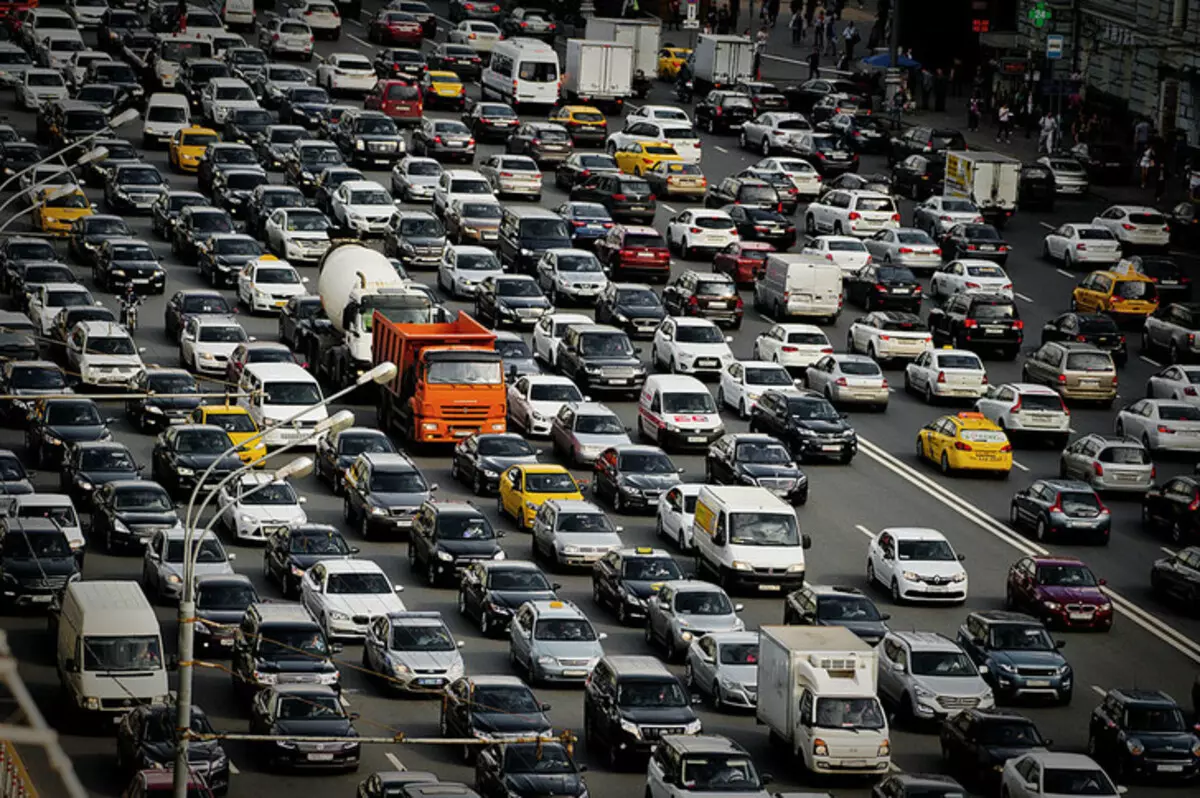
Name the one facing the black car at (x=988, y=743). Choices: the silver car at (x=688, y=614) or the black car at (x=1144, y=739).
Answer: the silver car

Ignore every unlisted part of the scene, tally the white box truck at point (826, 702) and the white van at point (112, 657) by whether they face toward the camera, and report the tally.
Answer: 2

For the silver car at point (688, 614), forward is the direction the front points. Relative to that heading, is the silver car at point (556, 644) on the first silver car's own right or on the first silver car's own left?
on the first silver car's own right

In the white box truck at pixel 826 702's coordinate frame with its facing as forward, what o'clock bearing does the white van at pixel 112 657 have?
The white van is roughly at 3 o'clock from the white box truck.

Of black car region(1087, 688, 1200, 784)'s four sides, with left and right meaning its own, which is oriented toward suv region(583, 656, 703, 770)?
right

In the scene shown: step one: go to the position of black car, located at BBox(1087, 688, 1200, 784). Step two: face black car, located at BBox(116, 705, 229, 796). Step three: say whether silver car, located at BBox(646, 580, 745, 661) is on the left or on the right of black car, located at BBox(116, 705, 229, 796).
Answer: right

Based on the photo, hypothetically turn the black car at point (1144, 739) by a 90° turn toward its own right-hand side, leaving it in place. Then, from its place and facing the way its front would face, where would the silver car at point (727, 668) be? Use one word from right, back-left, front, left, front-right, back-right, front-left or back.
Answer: front-right

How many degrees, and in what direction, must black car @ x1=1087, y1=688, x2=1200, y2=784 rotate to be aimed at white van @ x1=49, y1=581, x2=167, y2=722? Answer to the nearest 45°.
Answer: approximately 135° to its right

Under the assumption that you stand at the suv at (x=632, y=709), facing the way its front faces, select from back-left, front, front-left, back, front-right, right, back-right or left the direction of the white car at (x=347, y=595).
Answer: back

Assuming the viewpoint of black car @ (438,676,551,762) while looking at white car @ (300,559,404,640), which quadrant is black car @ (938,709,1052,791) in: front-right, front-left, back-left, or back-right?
back-right

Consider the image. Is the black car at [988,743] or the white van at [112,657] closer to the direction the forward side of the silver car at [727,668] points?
the black car
